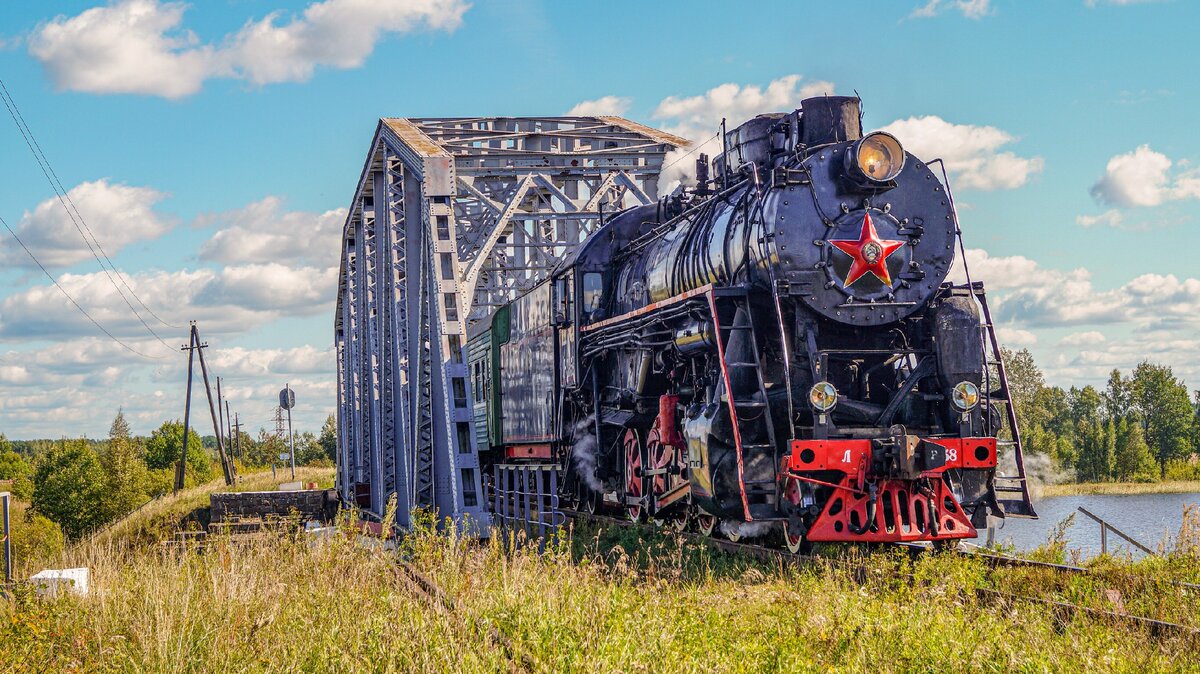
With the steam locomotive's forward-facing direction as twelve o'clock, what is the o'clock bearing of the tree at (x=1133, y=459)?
The tree is roughly at 8 o'clock from the steam locomotive.

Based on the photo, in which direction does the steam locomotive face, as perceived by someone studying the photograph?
facing the viewer and to the right of the viewer

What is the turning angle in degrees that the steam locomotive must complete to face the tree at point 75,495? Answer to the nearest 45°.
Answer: approximately 180°

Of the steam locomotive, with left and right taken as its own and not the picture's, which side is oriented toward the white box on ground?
right

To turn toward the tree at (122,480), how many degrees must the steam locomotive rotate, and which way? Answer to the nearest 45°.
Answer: approximately 180°

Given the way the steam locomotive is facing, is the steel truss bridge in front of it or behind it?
behind
